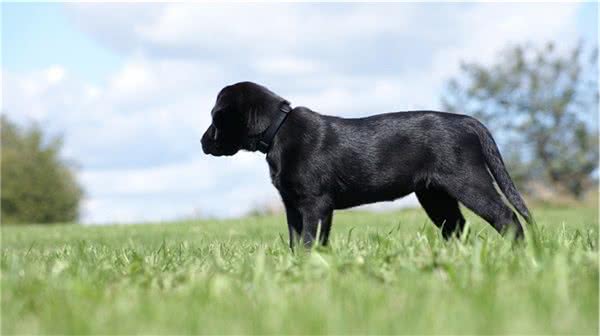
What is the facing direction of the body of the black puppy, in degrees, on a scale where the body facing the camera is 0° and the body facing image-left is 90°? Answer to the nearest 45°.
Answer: approximately 90°
